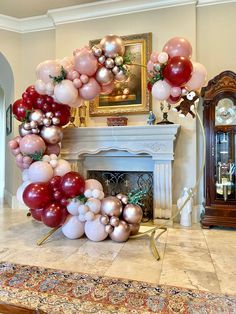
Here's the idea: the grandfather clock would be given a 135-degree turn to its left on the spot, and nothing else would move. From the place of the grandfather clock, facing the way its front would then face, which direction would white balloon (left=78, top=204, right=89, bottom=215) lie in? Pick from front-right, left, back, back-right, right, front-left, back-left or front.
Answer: back

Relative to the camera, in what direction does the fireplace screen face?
facing the viewer

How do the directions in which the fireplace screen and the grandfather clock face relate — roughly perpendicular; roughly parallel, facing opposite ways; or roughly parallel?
roughly parallel

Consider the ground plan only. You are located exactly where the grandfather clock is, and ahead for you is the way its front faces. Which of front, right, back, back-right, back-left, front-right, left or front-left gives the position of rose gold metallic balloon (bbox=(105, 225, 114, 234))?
front-right

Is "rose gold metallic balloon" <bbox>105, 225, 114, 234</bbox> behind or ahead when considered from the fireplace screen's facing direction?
ahead

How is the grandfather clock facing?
toward the camera

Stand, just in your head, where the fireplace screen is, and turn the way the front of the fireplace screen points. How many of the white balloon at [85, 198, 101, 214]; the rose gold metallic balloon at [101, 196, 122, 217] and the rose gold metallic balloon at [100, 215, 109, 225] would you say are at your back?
0

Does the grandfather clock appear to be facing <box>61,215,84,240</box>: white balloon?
no

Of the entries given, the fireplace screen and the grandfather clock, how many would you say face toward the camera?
2

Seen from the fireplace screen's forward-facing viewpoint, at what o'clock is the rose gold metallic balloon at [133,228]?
The rose gold metallic balloon is roughly at 12 o'clock from the fireplace screen.

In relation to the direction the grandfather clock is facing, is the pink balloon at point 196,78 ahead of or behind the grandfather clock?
ahead

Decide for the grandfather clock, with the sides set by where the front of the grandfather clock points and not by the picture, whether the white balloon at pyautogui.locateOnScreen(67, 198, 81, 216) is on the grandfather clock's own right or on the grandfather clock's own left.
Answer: on the grandfather clock's own right

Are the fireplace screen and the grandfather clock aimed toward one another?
no

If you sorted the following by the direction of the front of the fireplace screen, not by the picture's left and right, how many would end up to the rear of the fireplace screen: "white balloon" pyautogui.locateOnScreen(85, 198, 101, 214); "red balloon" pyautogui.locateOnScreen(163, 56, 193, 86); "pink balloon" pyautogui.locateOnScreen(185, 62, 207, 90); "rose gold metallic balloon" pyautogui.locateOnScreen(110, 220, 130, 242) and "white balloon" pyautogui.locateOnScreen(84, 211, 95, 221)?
0
